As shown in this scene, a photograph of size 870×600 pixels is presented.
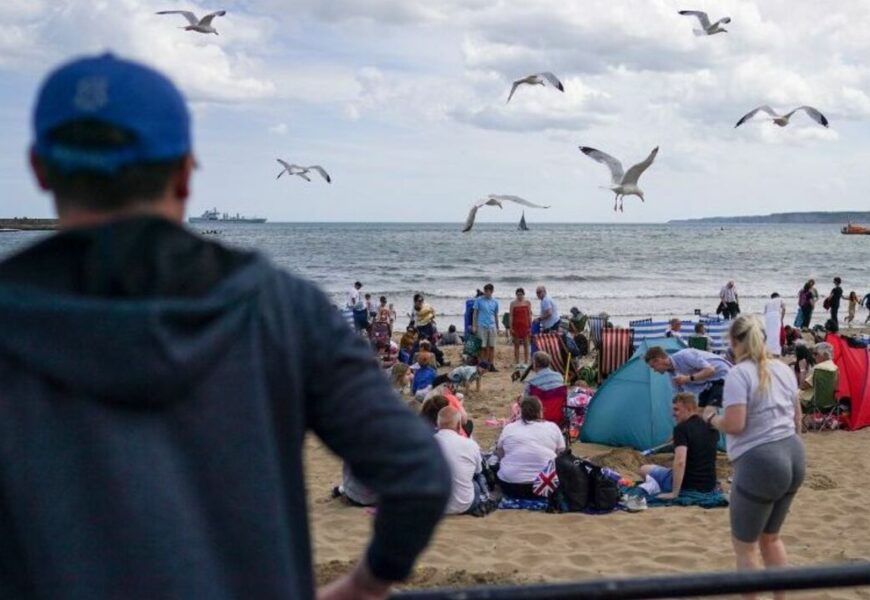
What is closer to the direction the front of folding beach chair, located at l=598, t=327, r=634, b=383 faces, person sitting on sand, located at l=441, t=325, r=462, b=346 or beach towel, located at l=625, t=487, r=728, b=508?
the person sitting on sand

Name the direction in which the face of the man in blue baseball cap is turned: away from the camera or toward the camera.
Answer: away from the camera

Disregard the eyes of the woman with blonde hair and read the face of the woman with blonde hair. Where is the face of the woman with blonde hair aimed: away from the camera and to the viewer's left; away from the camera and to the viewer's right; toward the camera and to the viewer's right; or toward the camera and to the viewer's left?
away from the camera and to the viewer's left

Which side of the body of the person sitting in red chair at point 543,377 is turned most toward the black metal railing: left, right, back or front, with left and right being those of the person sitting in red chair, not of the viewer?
back

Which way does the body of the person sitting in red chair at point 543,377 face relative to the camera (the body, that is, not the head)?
away from the camera

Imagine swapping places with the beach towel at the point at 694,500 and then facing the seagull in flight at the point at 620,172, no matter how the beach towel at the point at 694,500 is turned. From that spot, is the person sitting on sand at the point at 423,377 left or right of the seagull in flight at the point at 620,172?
left

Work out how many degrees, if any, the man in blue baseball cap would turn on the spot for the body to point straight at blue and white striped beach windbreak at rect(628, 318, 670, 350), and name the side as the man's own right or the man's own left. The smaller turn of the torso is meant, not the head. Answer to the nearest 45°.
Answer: approximately 45° to the man's own right

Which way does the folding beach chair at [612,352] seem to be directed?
away from the camera
